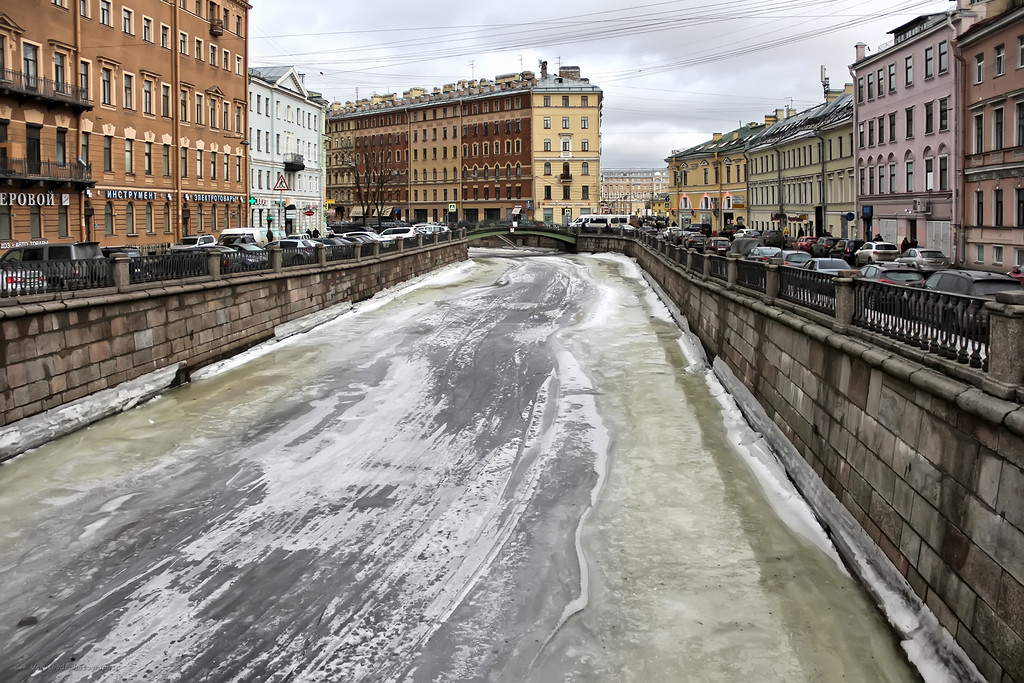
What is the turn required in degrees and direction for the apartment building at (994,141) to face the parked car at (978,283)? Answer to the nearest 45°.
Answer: approximately 45° to its left

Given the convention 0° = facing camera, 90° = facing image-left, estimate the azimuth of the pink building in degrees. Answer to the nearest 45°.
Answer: approximately 45°

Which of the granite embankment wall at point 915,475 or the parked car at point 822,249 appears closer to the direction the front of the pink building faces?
the parked car

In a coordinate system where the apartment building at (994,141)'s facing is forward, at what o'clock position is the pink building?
The pink building is roughly at 4 o'clock from the apartment building.

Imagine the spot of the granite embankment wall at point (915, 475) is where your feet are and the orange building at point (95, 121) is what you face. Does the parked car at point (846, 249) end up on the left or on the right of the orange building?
right

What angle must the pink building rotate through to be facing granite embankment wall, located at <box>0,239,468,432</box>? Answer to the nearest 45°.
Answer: approximately 45° to its left

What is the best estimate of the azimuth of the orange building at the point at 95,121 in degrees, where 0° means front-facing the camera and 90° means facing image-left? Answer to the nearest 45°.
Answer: approximately 315°

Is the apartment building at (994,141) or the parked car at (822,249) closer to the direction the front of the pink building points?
the parked car
